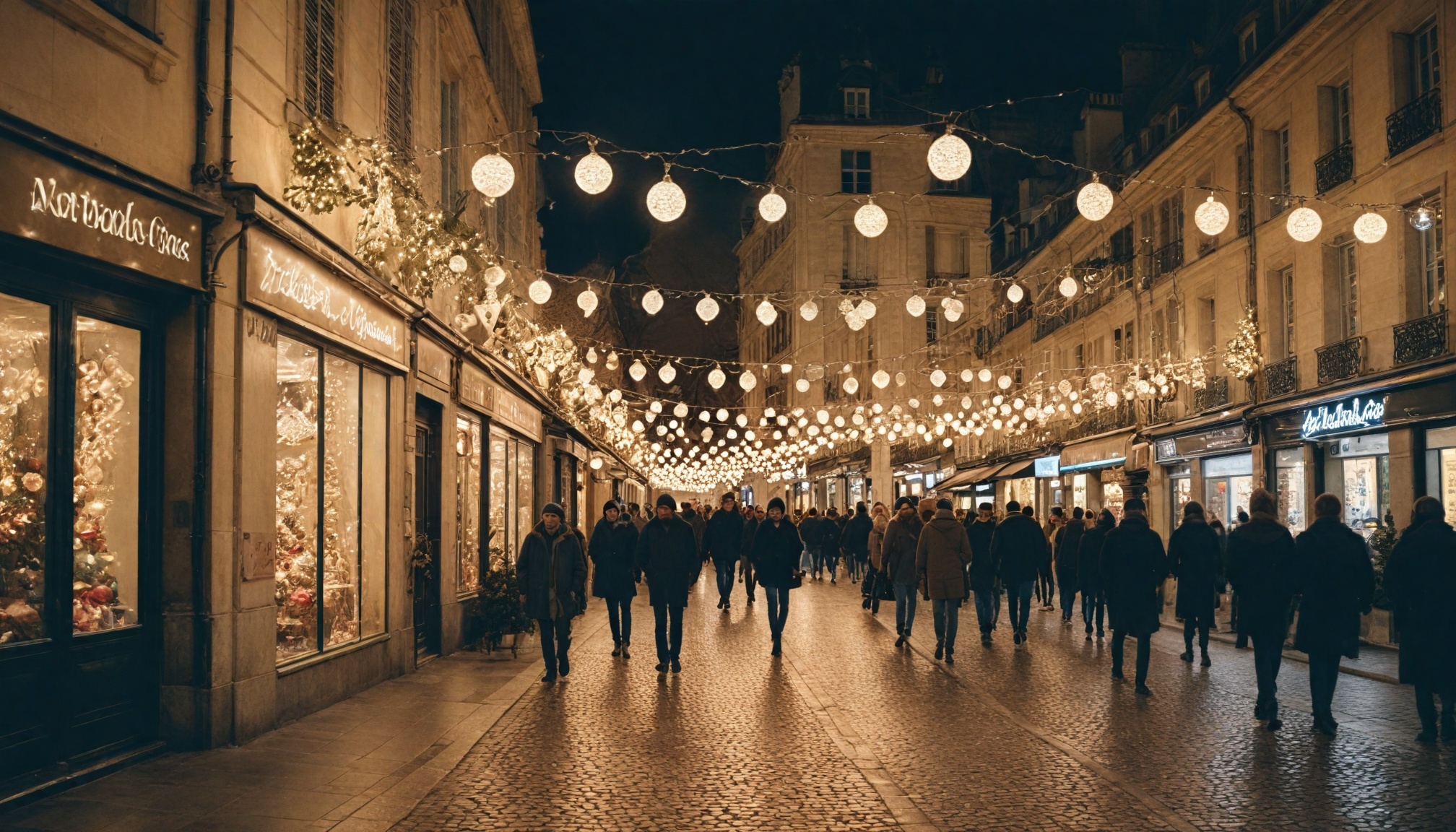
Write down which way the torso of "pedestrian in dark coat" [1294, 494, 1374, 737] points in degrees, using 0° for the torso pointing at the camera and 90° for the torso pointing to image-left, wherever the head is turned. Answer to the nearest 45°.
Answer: approximately 180°

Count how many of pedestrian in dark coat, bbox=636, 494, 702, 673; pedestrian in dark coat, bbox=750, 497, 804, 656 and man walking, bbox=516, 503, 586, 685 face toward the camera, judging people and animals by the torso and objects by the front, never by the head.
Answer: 3

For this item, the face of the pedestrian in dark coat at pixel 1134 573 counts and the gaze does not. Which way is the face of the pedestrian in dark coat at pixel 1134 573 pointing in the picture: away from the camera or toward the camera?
away from the camera

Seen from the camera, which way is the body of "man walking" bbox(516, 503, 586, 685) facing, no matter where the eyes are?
toward the camera

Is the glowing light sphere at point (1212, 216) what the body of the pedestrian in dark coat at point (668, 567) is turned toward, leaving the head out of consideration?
no

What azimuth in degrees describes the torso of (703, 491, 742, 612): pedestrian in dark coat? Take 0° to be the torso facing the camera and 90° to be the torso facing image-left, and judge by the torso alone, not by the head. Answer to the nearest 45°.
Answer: approximately 0°

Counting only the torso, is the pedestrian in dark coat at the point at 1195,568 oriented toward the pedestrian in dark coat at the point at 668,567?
no

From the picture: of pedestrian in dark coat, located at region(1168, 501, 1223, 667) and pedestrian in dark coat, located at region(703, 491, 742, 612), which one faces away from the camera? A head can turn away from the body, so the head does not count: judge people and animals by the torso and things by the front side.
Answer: pedestrian in dark coat, located at region(1168, 501, 1223, 667)

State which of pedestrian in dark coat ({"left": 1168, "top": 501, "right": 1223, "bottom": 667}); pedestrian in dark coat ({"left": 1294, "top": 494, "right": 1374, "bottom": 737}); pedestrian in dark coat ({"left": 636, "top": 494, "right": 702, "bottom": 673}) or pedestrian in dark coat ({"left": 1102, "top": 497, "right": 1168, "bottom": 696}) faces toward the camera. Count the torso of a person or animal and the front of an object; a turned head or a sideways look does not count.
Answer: pedestrian in dark coat ({"left": 636, "top": 494, "right": 702, "bottom": 673})

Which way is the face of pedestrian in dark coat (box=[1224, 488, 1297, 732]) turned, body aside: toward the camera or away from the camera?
away from the camera

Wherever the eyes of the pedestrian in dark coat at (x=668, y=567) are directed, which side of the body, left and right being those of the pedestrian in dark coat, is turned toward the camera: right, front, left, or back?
front

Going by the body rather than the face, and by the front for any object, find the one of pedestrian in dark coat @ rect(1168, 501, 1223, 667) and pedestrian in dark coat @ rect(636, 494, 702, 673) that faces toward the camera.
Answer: pedestrian in dark coat @ rect(636, 494, 702, 673)

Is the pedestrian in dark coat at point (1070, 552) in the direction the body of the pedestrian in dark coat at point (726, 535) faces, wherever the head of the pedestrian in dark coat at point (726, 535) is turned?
no

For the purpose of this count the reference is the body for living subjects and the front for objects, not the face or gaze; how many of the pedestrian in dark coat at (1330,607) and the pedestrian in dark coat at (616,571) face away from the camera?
1

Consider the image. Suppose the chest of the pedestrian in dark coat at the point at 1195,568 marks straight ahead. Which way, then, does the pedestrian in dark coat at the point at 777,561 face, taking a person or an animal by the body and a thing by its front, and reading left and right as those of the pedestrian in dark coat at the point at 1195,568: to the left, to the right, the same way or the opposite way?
the opposite way

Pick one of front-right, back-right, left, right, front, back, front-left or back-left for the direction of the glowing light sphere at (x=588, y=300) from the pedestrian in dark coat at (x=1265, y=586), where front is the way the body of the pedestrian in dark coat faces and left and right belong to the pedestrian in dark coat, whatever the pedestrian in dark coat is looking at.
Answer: front-left

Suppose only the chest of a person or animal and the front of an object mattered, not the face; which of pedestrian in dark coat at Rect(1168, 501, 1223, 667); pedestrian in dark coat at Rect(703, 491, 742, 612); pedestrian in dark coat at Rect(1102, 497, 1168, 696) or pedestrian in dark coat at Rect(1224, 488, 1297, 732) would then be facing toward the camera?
pedestrian in dark coat at Rect(703, 491, 742, 612)
